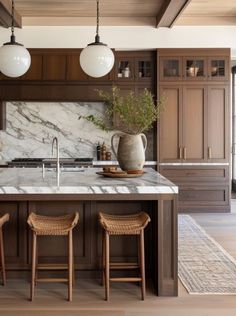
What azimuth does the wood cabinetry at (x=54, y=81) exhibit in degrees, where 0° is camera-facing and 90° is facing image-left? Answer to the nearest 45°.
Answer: approximately 0°

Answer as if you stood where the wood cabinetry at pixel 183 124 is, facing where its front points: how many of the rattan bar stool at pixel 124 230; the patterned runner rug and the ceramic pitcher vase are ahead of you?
3

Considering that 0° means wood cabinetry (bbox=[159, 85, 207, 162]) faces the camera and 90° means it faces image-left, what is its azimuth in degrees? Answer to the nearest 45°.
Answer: approximately 0°

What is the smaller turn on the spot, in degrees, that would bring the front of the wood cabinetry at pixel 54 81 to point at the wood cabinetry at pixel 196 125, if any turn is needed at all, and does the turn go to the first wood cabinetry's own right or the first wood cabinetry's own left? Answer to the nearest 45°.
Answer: approximately 90° to the first wood cabinetry's own left

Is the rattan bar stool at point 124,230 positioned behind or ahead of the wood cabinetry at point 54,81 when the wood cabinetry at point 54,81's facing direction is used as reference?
ahead

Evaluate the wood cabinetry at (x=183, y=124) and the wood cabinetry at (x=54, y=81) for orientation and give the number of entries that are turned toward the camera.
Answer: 2

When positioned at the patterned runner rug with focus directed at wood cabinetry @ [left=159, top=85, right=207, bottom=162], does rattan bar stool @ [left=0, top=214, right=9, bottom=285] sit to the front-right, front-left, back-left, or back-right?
back-left

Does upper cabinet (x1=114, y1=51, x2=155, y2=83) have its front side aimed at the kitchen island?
yes

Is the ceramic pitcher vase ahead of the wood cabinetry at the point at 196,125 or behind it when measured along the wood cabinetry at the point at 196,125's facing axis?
ahead

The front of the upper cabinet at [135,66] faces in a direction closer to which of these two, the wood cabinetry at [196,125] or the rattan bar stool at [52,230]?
the rattan bar stool

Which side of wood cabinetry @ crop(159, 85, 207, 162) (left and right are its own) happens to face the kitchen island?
front
